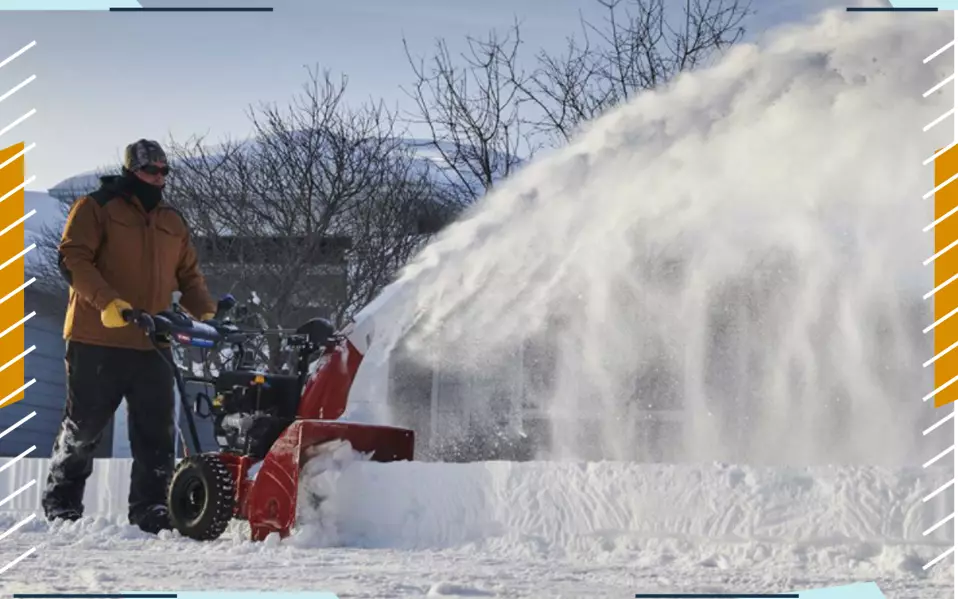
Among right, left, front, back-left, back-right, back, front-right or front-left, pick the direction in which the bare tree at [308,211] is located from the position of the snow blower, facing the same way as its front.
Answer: back-left

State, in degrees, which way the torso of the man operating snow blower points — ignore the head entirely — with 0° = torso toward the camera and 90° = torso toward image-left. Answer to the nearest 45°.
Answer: approximately 315°

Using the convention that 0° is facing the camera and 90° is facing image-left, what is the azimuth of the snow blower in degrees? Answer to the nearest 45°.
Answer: approximately 315°

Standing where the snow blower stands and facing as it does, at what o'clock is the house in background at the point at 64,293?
The house in background is roughly at 7 o'clock from the snow blower.

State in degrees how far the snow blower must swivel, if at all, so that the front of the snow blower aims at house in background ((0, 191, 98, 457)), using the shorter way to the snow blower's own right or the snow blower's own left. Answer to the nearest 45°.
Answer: approximately 135° to the snow blower's own left

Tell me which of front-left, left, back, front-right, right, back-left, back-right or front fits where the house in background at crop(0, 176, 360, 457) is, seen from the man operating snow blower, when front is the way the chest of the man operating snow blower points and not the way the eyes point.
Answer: back-left
